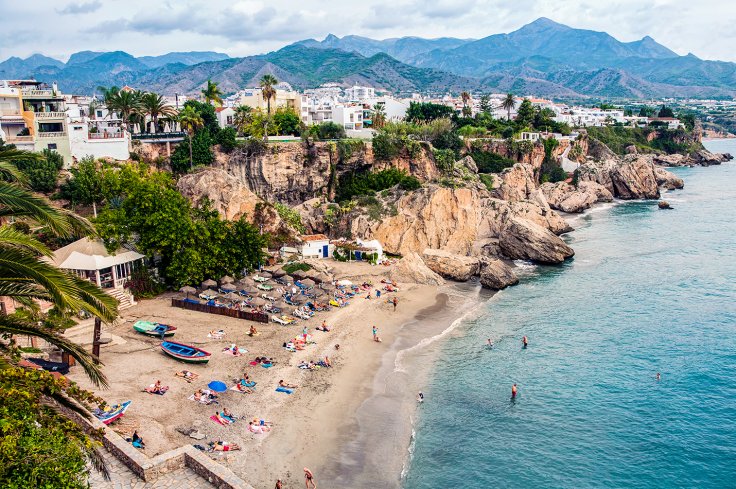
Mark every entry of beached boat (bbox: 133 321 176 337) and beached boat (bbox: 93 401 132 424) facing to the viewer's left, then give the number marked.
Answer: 1

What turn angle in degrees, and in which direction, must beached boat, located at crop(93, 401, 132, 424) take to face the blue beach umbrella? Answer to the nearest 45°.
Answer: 0° — it already faces it

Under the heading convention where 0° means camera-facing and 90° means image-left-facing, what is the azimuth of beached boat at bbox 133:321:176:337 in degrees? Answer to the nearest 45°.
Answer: approximately 90°

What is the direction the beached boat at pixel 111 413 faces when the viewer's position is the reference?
facing away from the viewer and to the right of the viewer

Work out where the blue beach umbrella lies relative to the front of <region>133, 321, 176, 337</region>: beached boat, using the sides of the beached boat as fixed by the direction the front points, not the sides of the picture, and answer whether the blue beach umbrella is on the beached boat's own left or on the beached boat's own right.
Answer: on the beached boat's own left

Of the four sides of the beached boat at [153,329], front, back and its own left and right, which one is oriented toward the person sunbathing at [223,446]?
right

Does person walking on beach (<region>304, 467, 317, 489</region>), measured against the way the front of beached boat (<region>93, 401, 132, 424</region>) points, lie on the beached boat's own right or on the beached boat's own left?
on the beached boat's own right

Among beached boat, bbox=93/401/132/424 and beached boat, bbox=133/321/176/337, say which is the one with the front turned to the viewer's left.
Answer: beached boat, bbox=133/321/176/337

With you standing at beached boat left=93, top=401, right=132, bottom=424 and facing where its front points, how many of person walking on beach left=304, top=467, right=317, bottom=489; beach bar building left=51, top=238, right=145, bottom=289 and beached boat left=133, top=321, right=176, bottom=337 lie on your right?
1

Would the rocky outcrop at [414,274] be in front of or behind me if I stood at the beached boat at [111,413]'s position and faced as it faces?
in front
